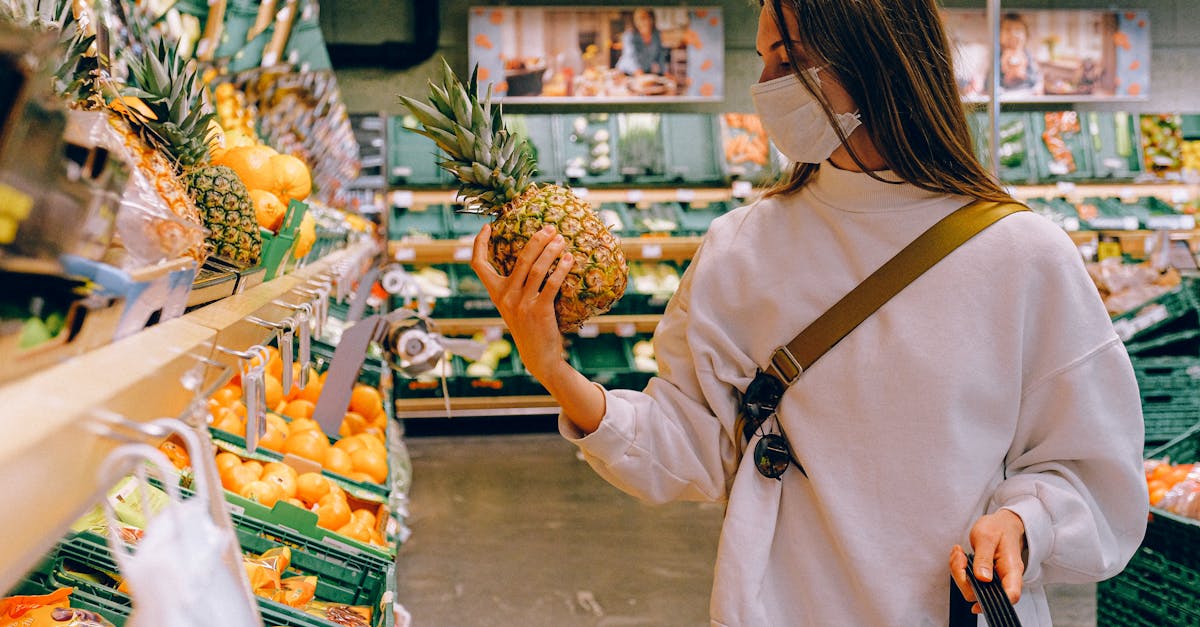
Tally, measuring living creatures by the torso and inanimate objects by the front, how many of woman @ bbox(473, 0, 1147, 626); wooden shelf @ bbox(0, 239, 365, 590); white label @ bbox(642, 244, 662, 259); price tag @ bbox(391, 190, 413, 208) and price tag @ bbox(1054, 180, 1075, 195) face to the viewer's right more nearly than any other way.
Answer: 1

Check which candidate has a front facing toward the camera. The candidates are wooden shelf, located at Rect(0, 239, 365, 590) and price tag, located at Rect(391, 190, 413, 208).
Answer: the price tag

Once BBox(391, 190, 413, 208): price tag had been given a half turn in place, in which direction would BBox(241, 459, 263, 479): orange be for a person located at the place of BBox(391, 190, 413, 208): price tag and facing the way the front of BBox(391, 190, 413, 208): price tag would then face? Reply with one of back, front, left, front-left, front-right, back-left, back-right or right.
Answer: back

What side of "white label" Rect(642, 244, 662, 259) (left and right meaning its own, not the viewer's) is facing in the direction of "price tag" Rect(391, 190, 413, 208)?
right

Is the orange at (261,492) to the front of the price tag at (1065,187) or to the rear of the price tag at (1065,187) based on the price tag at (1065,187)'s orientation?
to the front

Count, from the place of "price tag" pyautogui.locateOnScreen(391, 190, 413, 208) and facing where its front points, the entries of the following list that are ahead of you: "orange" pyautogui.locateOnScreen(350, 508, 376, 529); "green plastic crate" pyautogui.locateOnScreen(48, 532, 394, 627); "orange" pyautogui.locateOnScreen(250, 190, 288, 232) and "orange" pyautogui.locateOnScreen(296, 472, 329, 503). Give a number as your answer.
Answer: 4

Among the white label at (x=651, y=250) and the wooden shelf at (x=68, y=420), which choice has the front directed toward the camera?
the white label

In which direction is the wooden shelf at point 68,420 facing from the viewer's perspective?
to the viewer's right

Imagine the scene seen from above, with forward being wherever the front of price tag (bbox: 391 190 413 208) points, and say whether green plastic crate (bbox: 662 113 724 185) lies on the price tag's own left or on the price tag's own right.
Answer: on the price tag's own left

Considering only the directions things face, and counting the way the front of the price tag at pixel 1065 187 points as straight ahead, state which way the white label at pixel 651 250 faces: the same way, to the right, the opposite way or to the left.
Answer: the same way

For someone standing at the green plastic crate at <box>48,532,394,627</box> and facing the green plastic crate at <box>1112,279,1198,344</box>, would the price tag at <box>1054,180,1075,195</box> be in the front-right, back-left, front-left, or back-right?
front-left

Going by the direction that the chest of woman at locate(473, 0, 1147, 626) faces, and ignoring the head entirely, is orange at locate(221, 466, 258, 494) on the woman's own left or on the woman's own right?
on the woman's own right

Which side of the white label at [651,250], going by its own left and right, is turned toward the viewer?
front

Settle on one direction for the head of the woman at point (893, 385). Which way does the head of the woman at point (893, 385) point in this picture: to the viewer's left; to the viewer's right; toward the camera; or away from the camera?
to the viewer's left

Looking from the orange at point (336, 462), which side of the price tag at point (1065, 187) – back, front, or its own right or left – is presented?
front

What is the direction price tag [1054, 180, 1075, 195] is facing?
toward the camera
